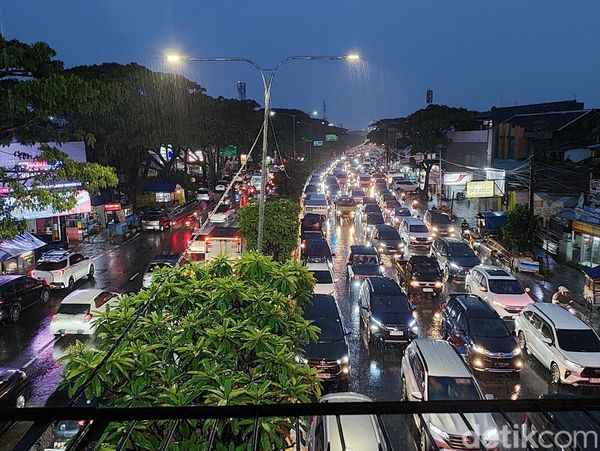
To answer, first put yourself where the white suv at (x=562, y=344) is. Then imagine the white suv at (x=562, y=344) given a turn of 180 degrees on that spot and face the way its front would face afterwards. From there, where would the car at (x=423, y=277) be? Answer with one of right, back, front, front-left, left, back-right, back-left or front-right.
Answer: front

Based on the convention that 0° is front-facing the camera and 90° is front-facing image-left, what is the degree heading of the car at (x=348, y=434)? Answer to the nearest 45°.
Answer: approximately 0°

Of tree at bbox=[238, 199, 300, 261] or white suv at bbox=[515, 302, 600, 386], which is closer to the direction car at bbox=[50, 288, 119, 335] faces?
the tree

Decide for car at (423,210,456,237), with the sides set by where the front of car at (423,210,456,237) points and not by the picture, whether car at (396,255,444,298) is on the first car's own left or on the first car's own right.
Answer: on the first car's own right

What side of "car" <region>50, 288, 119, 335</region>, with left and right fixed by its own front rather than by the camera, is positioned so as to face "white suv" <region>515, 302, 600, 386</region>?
right

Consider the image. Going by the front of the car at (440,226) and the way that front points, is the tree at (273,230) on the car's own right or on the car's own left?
on the car's own right

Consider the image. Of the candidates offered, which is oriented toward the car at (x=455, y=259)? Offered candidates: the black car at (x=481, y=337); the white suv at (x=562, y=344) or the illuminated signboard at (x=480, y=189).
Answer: the illuminated signboard

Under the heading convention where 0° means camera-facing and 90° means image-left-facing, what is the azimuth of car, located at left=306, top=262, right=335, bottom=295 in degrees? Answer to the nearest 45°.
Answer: approximately 0°

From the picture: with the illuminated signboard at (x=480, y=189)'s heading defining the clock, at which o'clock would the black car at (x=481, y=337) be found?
The black car is roughly at 12 o'clock from the illuminated signboard.

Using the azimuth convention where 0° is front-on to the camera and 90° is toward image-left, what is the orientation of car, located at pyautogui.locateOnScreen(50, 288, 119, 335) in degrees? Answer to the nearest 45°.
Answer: approximately 225°

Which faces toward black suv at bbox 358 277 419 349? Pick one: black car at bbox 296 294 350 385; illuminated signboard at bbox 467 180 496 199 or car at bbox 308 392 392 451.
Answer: the illuminated signboard
